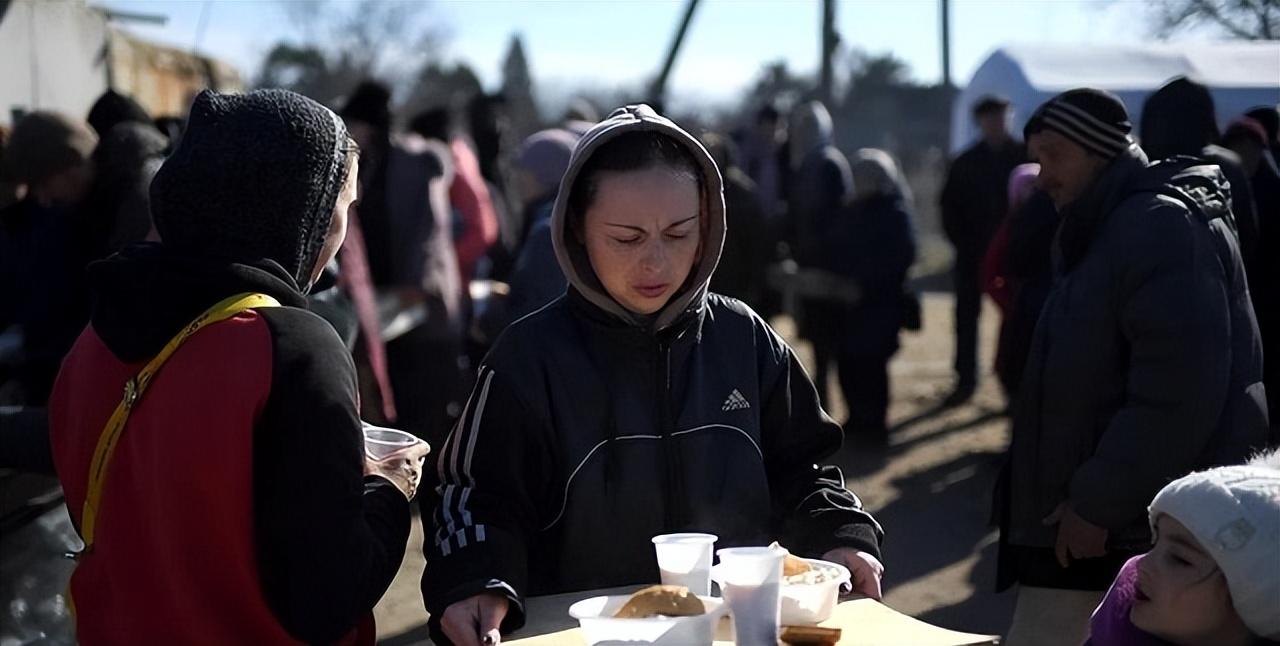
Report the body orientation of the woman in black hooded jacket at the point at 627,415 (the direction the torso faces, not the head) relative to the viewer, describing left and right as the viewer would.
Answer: facing the viewer

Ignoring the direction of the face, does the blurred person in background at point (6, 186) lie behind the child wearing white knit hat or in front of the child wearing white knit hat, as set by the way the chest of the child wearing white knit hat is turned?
in front

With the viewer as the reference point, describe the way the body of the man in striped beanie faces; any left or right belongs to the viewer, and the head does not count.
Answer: facing to the left of the viewer

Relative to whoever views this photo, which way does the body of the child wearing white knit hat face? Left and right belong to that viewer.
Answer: facing to the left of the viewer

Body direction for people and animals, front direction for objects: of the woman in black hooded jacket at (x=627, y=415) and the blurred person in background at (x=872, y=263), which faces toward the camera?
the woman in black hooded jacket

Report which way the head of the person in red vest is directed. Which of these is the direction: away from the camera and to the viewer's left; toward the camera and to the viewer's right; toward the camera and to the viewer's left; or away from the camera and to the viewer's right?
away from the camera and to the viewer's right

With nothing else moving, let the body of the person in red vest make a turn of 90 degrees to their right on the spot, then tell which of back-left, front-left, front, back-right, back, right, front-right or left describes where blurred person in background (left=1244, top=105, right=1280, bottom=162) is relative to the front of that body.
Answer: left

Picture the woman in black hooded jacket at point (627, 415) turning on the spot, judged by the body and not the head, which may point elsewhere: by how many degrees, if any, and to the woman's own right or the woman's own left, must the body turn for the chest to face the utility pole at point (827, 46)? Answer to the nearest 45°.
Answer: approximately 180°

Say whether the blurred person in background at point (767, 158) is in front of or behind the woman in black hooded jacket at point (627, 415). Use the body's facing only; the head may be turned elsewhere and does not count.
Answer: behind

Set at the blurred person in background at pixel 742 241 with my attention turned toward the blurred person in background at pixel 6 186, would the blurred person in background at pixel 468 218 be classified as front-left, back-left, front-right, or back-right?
front-right
